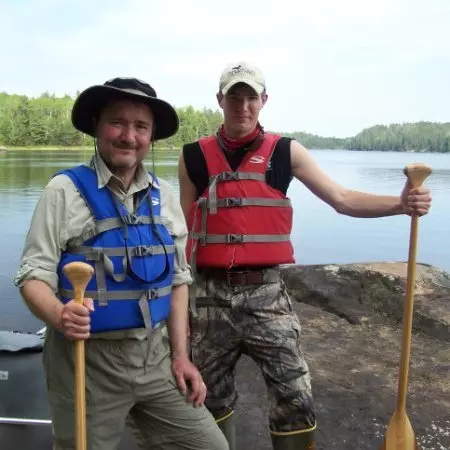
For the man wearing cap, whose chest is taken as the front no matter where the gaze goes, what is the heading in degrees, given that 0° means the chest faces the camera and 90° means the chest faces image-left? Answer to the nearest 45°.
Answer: approximately 0°
